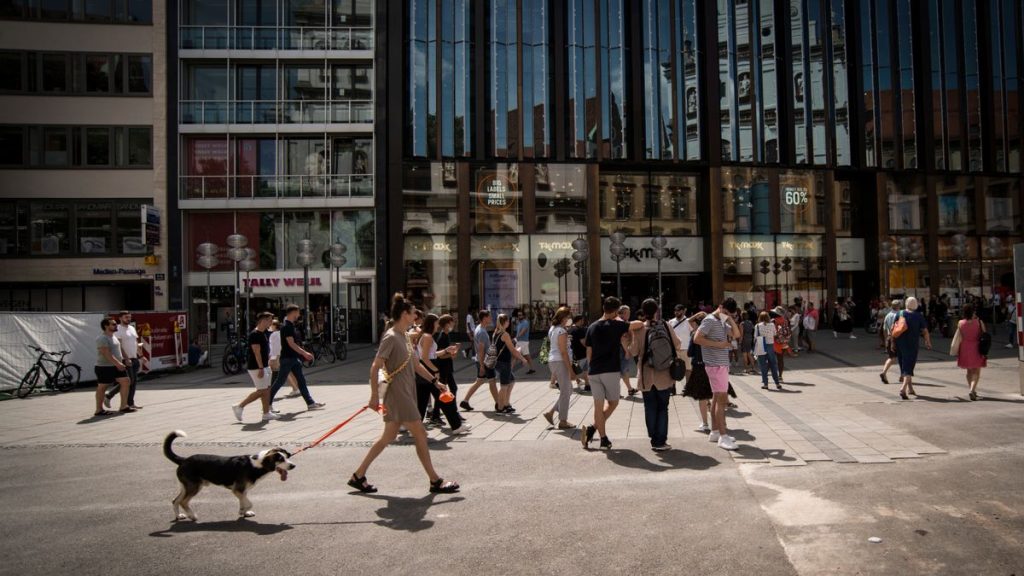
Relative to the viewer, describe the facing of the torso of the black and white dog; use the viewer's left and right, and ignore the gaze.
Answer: facing to the right of the viewer

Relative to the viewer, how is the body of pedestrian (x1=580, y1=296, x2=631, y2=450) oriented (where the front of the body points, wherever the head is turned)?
away from the camera

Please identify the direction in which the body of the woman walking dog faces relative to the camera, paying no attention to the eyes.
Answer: to the viewer's right

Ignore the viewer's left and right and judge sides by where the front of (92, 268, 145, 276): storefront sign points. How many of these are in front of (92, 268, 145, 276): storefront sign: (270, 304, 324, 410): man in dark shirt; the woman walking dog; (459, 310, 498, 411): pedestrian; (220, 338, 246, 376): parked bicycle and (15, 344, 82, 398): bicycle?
5

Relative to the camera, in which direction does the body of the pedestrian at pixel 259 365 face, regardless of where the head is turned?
to the viewer's right

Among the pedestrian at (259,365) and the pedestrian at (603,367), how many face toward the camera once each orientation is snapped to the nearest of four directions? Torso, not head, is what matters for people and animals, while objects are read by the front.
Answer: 0

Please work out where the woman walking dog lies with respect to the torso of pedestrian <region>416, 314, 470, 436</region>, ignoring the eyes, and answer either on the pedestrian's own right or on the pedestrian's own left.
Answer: on the pedestrian's own right

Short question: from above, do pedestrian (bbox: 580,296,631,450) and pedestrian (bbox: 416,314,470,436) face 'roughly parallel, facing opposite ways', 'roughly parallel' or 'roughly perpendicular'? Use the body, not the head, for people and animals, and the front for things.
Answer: roughly perpendicular

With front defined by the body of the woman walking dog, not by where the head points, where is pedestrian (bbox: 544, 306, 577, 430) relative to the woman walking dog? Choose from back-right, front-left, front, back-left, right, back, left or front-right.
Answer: front-left
